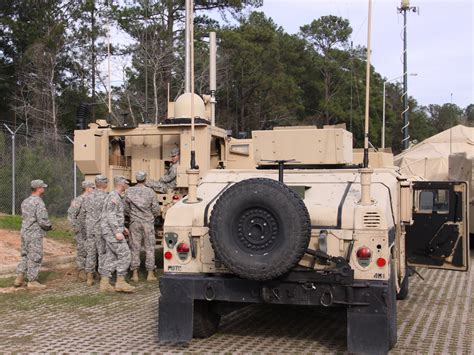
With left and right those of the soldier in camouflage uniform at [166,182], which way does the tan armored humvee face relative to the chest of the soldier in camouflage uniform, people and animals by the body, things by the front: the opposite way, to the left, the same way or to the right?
to the right

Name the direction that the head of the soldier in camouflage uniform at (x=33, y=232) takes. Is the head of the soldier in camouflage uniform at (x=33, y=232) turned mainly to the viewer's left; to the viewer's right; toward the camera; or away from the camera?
to the viewer's right

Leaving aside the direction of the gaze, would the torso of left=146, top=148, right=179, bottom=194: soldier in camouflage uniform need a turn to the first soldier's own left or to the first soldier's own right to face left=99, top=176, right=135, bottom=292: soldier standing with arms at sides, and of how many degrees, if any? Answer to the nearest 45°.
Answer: approximately 45° to the first soldier's own left

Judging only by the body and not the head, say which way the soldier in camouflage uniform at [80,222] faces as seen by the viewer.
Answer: to the viewer's right

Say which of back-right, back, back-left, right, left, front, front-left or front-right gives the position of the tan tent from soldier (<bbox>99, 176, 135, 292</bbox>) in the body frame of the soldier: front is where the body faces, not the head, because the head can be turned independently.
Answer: front-left

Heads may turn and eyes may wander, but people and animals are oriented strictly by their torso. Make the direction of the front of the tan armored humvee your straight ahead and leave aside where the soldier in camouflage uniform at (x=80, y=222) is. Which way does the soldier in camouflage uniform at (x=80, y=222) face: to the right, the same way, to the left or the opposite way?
to the right

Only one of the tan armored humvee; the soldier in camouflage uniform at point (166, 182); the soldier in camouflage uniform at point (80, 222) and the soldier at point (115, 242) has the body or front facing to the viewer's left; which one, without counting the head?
the soldier in camouflage uniform at point (166, 182)

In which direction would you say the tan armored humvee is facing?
away from the camera

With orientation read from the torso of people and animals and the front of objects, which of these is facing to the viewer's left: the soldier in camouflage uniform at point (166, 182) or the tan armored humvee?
the soldier in camouflage uniform

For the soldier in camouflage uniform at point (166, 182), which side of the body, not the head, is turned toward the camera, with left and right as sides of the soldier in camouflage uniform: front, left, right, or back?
left

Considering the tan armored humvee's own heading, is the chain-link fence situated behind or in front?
in front

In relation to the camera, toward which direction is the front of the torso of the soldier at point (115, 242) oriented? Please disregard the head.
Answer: to the viewer's right
